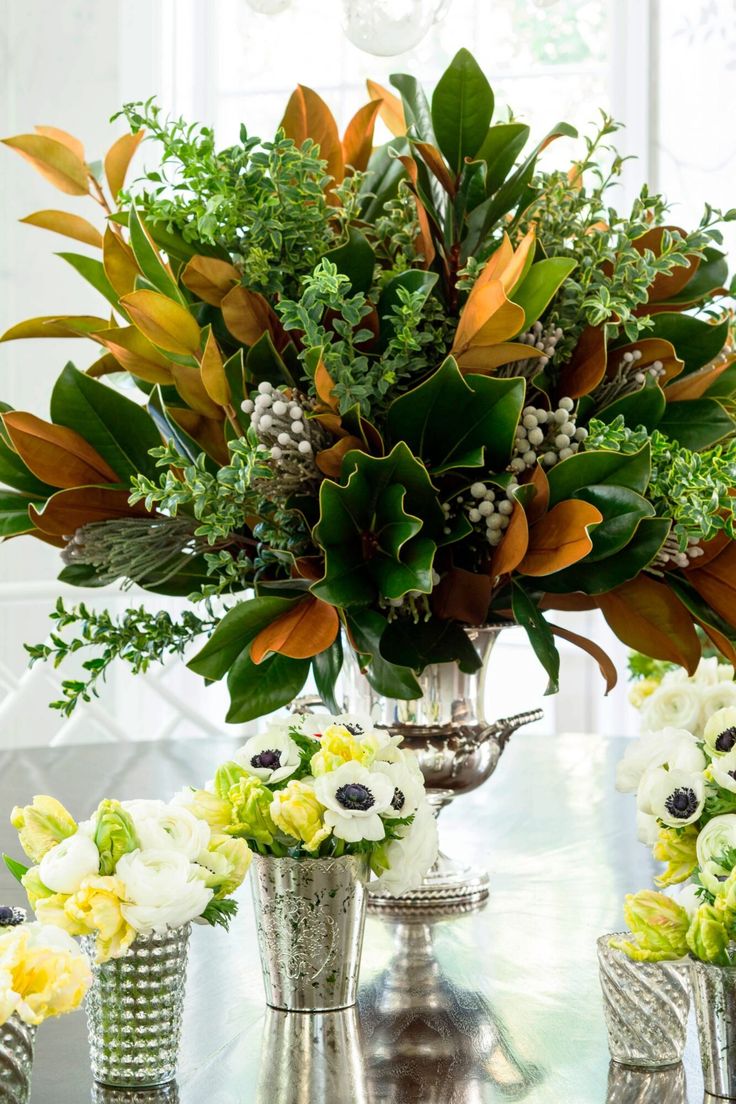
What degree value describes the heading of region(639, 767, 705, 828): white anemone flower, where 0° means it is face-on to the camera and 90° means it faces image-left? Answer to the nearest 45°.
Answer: approximately 0°
